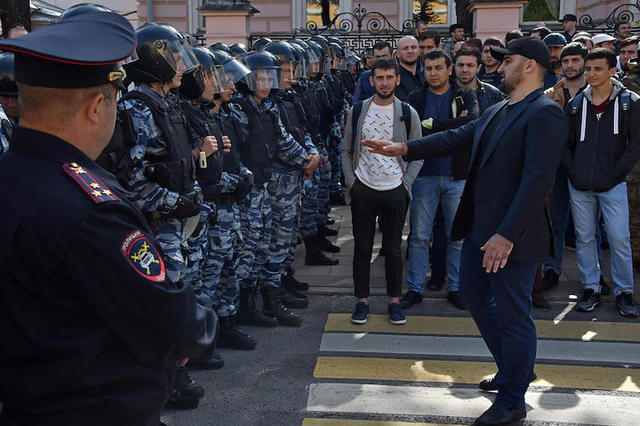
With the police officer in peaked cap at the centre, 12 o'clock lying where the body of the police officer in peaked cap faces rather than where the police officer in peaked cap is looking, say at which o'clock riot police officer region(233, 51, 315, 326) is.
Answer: The riot police officer is roughly at 11 o'clock from the police officer in peaked cap.

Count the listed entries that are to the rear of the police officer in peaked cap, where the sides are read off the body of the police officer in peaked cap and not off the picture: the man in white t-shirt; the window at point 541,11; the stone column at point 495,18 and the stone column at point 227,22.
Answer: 0

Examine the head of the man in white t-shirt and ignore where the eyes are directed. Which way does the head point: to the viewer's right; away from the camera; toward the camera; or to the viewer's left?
toward the camera

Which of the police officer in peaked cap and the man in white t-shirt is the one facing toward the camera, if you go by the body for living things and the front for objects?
the man in white t-shirt

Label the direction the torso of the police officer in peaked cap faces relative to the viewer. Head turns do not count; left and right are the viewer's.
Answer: facing away from the viewer and to the right of the viewer

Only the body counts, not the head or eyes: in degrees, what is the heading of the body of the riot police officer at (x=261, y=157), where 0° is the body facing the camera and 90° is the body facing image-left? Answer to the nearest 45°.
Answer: approximately 315°

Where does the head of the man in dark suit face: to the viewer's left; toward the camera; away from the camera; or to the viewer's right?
to the viewer's left

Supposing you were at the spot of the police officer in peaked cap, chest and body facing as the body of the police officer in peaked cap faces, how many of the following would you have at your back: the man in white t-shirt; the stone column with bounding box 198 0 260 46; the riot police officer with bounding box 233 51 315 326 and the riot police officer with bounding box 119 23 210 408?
0

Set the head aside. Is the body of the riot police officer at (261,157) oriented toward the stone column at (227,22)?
no

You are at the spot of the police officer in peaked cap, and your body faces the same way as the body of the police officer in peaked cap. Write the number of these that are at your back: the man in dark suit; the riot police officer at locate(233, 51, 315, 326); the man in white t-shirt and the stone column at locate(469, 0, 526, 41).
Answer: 0

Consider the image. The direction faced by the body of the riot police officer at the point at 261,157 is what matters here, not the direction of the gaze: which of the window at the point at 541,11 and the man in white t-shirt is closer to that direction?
the man in white t-shirt

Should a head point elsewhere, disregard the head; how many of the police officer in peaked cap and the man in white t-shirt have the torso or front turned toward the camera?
1

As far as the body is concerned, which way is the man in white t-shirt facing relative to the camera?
toward the camera

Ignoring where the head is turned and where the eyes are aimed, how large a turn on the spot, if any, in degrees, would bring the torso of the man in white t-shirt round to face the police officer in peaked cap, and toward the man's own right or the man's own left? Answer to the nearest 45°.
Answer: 0° — they already face them

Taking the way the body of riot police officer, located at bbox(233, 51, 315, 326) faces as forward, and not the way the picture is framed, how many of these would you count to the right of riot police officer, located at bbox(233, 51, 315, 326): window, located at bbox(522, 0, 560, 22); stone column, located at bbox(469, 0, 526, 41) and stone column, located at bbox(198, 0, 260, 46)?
0

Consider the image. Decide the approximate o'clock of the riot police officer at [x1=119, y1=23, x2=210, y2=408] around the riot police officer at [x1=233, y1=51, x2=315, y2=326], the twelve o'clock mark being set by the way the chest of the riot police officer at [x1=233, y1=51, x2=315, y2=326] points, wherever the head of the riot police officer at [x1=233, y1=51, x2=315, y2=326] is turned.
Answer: the riot police officer at [x1=119, y1=23, x2=210, y2=408] is roughly at 2 o'clock from the riot police officer at [x1=233, y1=51, x2=315, y2=326].

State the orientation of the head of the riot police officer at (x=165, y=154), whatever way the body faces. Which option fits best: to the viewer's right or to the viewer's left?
to the viewer's right

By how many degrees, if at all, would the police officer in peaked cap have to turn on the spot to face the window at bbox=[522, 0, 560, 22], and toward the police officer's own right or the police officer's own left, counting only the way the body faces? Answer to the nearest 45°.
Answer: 0° — they already face it

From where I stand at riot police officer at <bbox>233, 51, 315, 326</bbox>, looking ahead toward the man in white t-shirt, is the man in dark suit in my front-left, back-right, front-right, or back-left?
front-right

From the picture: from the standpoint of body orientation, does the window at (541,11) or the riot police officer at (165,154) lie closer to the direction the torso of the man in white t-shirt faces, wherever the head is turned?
the riot police officer
